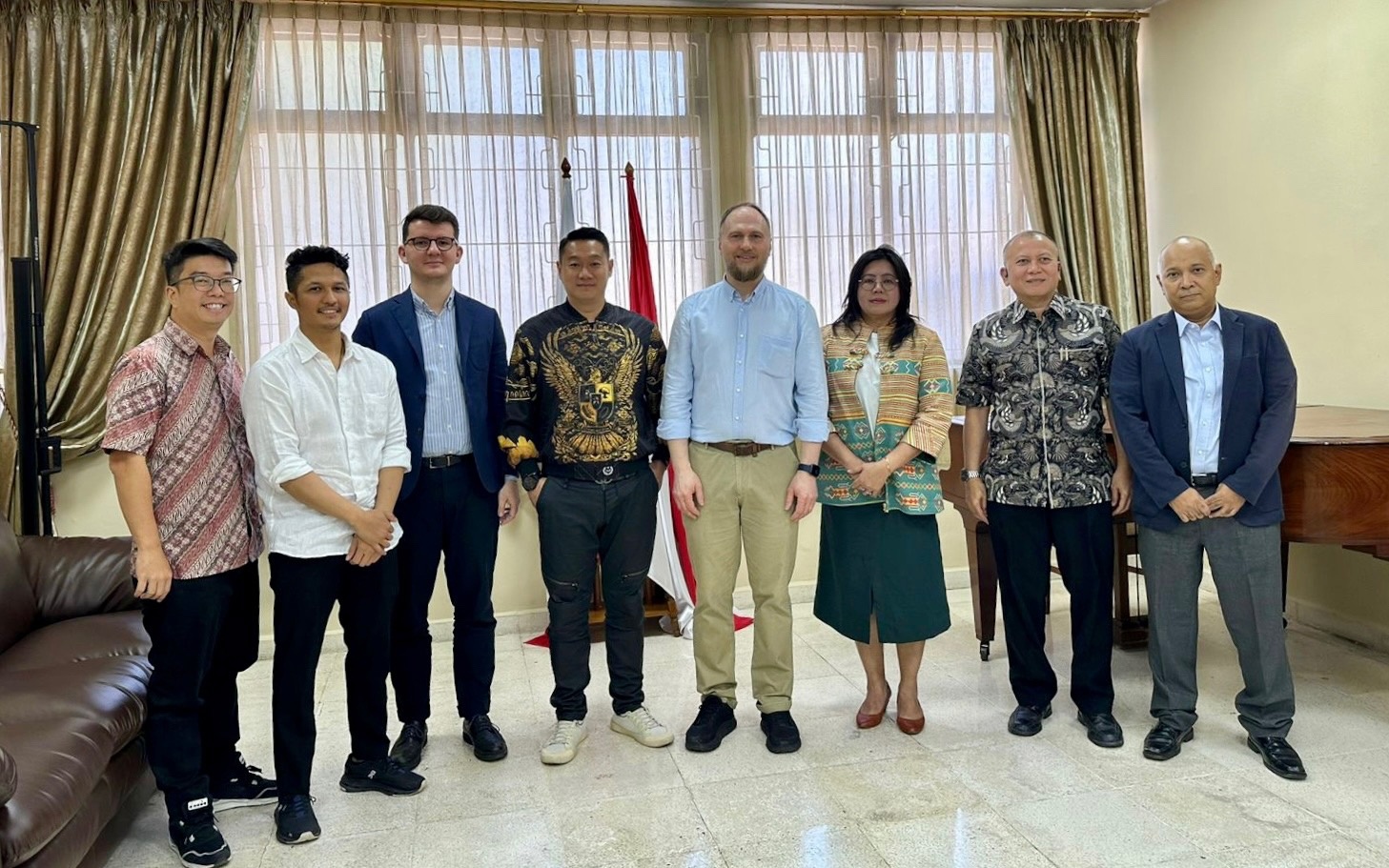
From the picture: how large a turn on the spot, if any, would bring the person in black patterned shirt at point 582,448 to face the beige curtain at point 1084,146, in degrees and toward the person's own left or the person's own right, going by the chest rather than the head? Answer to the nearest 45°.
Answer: approximately 135° to the person's own left

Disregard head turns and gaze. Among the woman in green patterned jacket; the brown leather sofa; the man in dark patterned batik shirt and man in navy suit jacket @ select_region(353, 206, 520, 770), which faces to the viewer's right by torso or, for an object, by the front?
the brown leather sofa

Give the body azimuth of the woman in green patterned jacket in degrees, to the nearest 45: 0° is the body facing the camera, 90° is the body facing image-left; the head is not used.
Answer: approximately 0°

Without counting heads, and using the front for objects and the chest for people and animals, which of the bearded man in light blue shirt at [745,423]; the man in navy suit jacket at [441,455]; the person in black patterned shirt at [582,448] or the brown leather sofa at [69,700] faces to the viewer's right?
the brown leather sofa

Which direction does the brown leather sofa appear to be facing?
to the viewer's right
